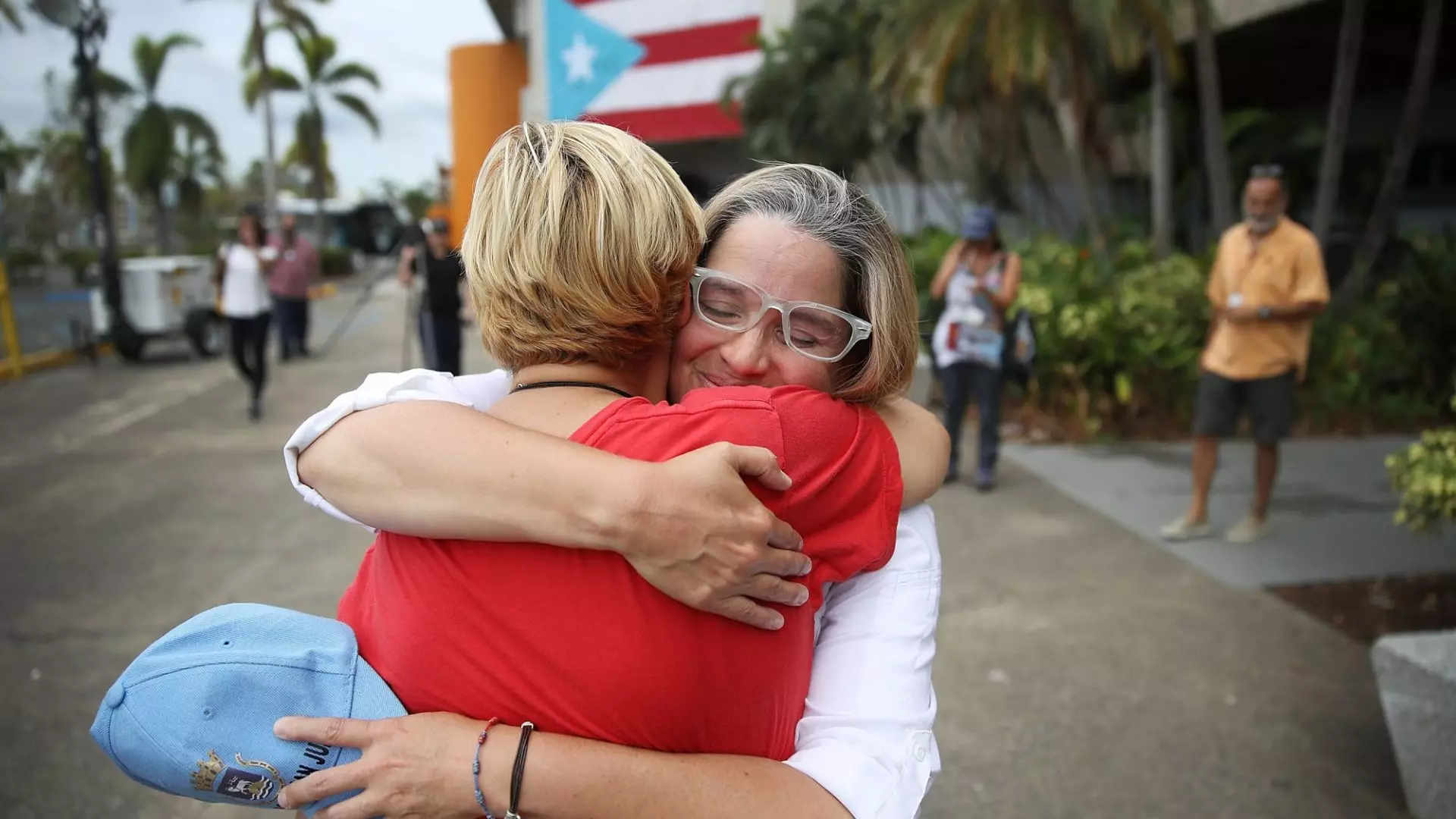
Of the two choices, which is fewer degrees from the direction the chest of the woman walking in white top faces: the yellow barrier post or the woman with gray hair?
the woman with gray hair

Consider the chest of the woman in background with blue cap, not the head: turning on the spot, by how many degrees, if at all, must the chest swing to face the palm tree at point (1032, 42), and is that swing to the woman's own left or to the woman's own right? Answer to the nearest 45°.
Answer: approximately 180°

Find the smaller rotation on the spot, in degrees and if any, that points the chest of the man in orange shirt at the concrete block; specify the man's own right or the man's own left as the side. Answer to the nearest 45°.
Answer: approximately 45° to the man's own left

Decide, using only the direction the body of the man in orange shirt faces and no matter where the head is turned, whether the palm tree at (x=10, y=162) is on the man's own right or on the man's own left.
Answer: on the man's own right

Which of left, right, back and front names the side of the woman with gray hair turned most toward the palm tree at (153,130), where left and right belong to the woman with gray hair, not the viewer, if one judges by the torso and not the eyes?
back

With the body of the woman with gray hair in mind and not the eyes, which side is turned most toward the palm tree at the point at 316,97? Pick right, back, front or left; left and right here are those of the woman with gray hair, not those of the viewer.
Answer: back

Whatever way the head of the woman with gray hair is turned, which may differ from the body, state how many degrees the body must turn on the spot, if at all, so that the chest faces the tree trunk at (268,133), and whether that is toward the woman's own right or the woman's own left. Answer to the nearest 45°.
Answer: approximately 180°

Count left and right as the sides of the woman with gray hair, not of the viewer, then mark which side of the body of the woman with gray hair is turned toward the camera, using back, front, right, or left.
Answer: front

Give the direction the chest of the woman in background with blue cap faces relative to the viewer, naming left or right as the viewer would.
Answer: facing the viewer

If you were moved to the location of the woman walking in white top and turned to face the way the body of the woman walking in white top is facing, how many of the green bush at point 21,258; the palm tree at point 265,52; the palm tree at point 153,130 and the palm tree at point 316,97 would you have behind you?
4

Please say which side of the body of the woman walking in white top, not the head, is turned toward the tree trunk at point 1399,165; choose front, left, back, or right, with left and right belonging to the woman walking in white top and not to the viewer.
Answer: left

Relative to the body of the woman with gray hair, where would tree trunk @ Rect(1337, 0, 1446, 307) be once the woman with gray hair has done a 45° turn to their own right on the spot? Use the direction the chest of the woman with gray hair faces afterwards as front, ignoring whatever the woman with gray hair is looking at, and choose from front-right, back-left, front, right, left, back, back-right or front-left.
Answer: back

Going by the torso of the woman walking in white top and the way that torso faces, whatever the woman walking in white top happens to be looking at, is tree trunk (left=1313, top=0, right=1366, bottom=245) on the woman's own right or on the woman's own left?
on the woman's own left

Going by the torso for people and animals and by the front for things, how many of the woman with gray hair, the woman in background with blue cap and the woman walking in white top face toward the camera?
3

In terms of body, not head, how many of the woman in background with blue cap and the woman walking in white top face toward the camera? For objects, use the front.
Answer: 2

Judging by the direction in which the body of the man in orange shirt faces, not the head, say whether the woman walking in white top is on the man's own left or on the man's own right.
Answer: on the man's own right

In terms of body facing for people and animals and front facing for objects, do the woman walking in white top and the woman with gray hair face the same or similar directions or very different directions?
same or similar directions

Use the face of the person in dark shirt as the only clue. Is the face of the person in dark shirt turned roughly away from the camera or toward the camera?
toward the camera

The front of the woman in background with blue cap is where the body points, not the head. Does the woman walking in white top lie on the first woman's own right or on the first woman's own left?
on the first woman's own right
